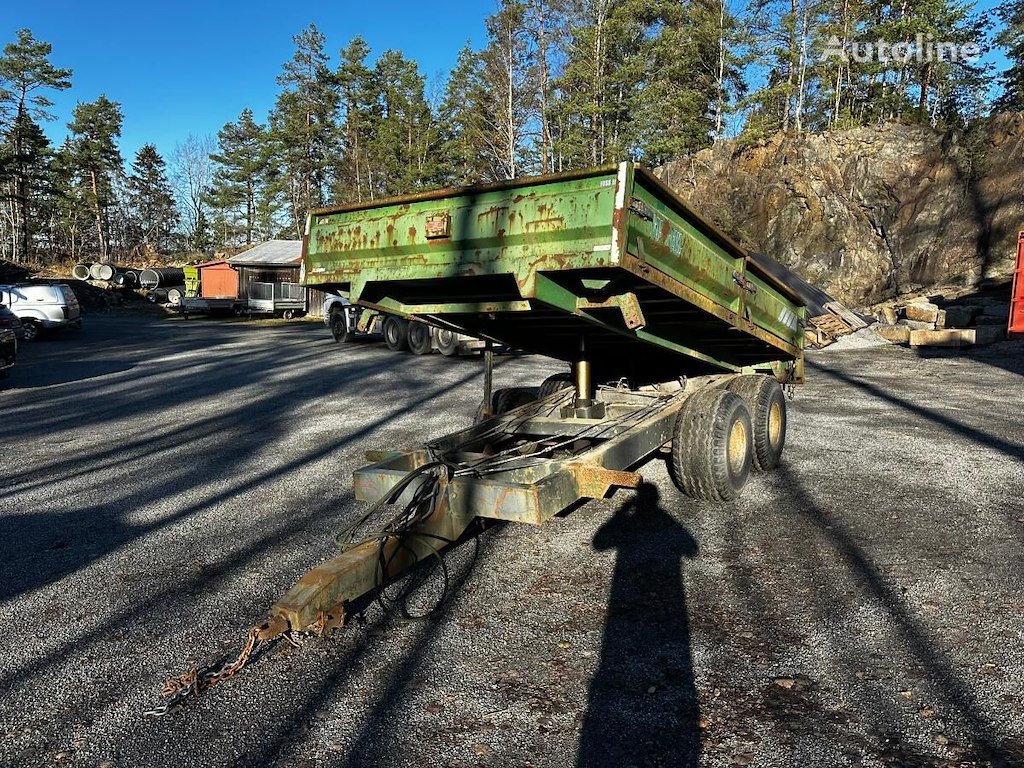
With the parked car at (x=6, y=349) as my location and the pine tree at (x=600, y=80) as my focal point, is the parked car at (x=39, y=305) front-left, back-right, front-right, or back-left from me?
front-left

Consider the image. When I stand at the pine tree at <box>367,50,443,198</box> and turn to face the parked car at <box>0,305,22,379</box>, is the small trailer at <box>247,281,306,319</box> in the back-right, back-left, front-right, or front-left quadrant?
front-right

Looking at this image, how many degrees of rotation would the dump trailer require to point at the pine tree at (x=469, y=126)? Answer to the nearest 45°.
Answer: approximately 135° to its right

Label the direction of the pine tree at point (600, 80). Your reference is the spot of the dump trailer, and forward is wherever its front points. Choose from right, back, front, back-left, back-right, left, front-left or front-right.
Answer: back-right

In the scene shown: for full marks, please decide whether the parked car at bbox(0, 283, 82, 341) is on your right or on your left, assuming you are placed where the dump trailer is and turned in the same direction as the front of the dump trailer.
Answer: on your right

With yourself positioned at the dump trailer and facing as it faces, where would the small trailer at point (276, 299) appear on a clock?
The small trailer is roughly at 4 o'clock from the dump trailer.

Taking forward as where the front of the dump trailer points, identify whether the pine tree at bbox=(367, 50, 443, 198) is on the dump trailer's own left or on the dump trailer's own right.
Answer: on the dump trailer's own right

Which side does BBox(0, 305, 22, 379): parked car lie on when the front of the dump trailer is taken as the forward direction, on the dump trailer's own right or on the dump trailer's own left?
on the dump trailer's own right

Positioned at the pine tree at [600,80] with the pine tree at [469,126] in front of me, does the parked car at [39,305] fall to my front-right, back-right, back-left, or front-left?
front-left

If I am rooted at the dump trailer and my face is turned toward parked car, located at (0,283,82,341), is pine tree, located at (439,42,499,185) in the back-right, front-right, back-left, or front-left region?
front-right

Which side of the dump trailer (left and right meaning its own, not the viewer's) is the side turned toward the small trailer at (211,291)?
right
